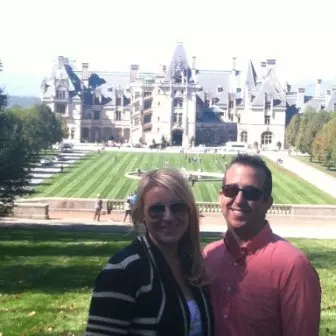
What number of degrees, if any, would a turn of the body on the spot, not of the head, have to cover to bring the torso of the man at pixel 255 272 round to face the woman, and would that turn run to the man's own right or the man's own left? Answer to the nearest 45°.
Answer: approximately 45° to the man's own right

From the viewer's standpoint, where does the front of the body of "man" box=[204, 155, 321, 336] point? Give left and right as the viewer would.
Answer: facing the viewer and to the left of the viewer

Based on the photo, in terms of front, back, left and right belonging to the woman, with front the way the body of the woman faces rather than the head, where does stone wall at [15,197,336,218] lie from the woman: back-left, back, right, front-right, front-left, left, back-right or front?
back-left

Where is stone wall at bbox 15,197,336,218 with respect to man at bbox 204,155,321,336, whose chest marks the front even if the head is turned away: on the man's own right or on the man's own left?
on the man's own right

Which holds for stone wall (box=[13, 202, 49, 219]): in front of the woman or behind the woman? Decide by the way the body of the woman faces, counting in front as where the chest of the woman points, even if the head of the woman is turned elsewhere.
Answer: behind

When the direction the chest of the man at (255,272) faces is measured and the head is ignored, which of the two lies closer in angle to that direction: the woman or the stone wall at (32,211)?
the woman

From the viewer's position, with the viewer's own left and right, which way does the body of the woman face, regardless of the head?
facing the viewer and to the right of the viewer

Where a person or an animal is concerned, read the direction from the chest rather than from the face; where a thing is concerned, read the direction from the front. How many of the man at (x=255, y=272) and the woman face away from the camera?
0
